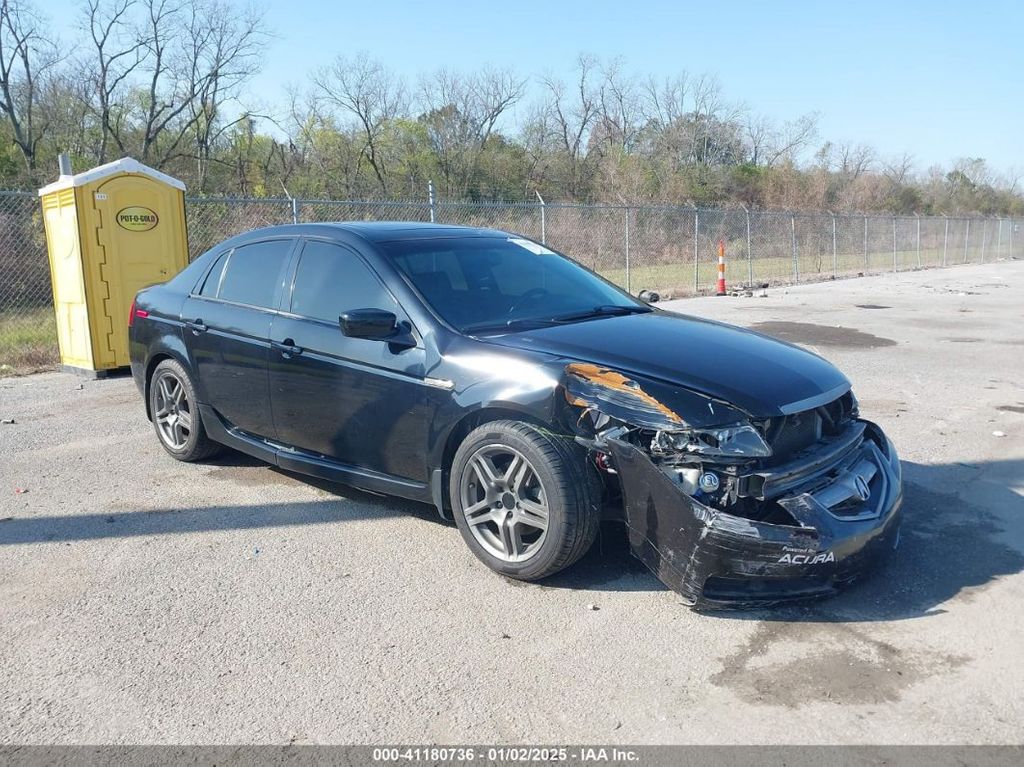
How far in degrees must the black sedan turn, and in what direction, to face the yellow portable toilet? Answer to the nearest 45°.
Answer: approximately 180°

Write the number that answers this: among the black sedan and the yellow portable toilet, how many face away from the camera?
0

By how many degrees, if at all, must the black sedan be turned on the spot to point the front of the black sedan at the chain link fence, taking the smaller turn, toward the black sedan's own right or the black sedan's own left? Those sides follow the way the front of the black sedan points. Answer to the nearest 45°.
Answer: approximately 135° to the black sedan's own left

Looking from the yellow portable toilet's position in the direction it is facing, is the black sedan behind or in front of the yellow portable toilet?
in front

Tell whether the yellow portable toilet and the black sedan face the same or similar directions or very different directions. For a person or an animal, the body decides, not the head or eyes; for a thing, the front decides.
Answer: same or similar directions

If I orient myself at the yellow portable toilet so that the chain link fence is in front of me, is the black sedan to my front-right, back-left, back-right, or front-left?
back-right

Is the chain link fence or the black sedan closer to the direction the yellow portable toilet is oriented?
the black sedan

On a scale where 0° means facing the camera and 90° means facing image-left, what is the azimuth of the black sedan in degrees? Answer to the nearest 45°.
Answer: approximately 315°

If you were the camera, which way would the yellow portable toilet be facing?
facing the viewer and to the right of the viewer
